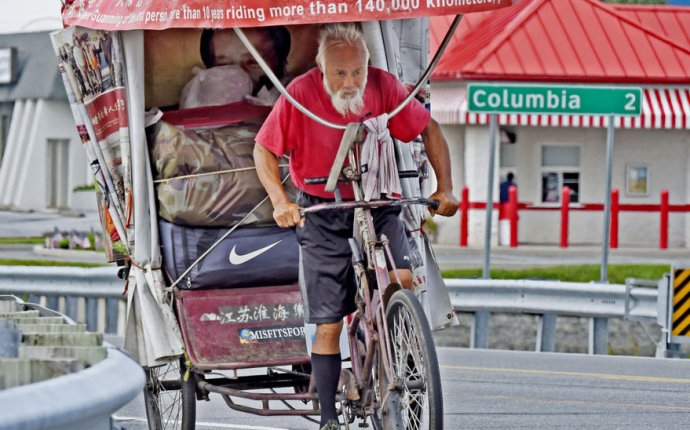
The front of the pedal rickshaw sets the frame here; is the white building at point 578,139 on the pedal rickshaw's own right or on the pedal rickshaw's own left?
on the pedal rickshaw's own left

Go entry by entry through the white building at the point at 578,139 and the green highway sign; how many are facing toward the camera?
2

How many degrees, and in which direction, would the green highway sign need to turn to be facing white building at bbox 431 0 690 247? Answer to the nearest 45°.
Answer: approximately 180°

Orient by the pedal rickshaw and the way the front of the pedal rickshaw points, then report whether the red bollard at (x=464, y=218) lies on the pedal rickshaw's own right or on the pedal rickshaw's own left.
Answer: on the pedal rickshaw's own left

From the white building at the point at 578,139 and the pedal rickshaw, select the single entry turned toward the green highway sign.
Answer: the white building

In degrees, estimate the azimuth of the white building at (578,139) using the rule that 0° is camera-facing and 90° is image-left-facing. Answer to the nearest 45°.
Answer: approximately 0°

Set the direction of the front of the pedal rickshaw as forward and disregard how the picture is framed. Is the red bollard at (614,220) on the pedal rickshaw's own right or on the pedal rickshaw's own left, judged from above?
on the pedal rickshaw's own left

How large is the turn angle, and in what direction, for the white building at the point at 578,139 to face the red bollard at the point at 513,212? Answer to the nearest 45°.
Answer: approximately 45° to its right
